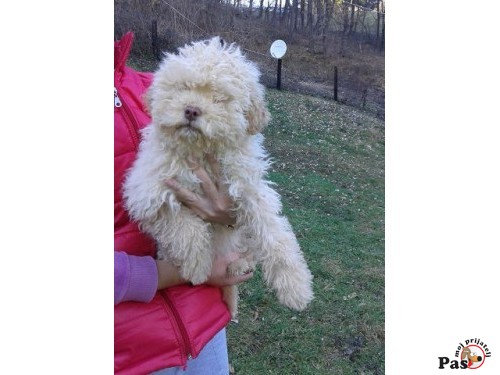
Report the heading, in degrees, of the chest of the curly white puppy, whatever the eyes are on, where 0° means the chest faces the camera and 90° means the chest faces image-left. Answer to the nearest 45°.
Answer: approximately 0°

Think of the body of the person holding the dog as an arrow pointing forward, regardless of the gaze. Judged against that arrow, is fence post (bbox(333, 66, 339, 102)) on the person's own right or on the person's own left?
on the person's own left

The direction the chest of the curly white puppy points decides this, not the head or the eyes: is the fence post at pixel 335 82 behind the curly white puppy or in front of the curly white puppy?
behind

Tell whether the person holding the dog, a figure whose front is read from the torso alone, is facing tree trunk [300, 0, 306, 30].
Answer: no

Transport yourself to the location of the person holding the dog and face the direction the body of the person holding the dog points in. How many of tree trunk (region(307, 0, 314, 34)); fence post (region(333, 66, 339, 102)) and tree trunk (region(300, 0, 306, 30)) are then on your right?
0
